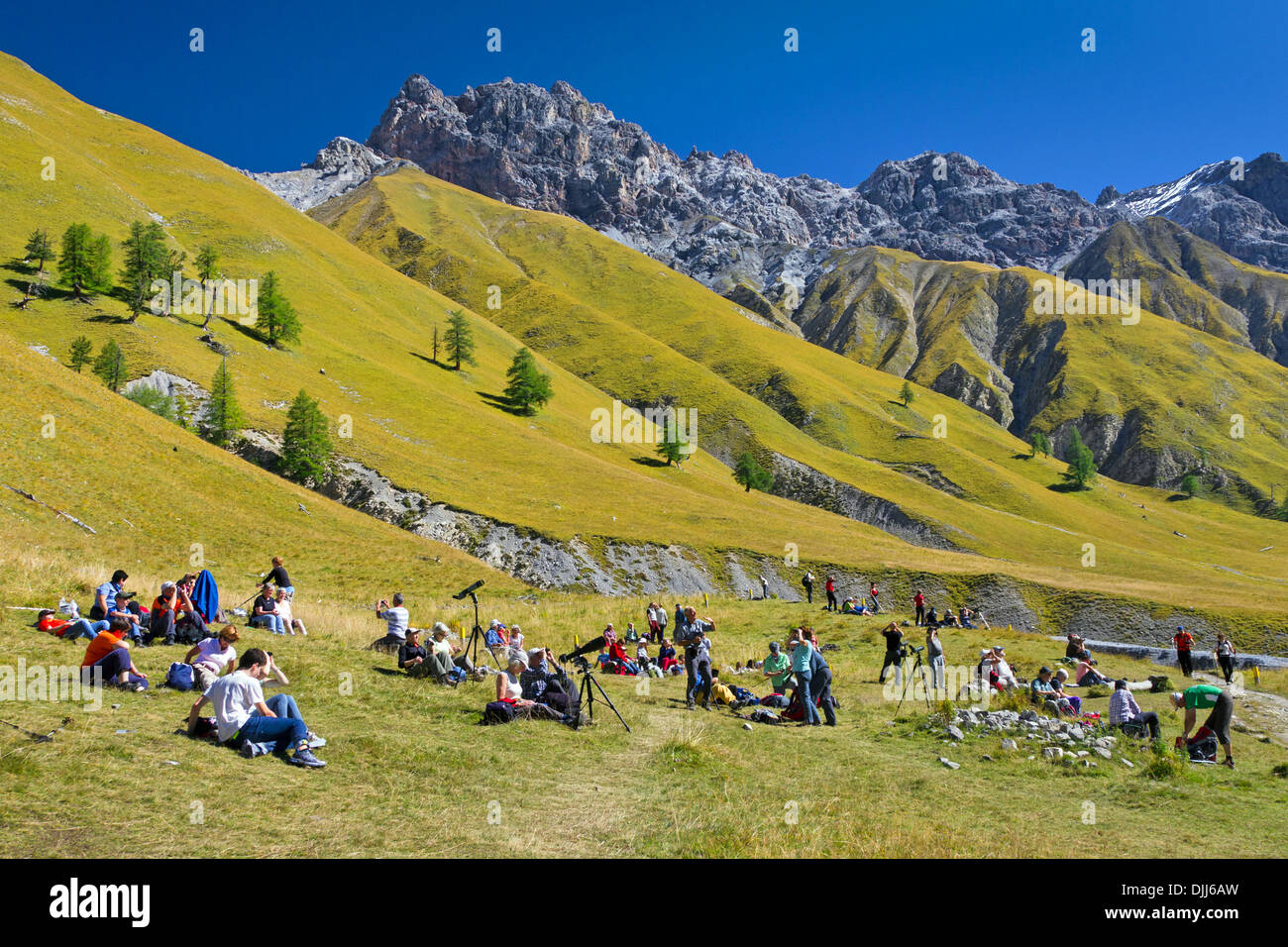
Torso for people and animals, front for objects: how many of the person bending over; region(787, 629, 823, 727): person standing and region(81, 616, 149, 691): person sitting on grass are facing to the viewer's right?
1

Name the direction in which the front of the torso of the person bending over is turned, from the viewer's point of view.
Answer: to the viewer's left

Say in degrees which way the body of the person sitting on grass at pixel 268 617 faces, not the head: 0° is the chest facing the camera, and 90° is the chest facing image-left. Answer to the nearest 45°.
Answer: approximately 315°

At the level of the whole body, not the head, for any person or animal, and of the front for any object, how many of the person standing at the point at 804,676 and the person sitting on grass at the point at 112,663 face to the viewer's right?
1

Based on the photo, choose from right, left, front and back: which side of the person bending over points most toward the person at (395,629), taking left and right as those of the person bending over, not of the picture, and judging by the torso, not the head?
front

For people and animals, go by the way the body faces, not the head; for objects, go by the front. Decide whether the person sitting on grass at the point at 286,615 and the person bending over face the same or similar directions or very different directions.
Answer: very different directions

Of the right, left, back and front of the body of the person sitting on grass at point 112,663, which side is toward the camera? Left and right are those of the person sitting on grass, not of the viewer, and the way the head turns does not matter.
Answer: right

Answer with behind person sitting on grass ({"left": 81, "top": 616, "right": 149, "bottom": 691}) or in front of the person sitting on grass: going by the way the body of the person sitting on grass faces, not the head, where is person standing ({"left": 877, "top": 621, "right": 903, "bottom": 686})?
in front

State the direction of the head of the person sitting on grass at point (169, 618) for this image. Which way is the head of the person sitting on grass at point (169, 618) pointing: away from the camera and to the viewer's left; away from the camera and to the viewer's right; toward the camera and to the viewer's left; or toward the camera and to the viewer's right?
toward the camera and to the viewer's right

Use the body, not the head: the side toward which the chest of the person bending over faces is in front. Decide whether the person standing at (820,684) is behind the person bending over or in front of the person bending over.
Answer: in front

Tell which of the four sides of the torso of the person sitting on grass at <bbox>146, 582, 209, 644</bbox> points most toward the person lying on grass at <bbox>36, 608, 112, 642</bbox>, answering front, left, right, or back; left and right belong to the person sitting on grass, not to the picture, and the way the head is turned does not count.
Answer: right
